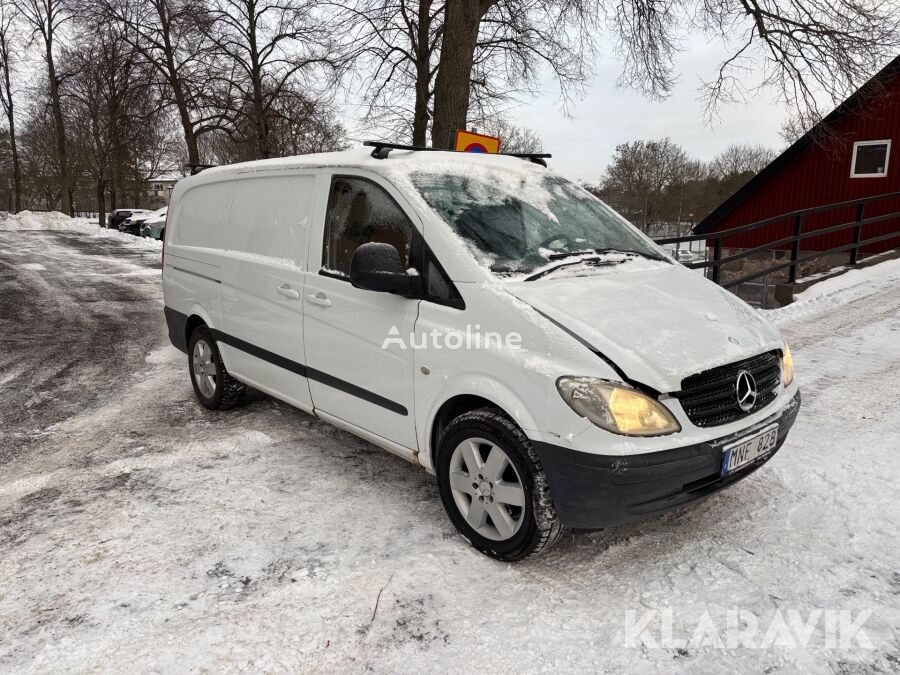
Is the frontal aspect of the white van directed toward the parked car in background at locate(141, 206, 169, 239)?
no

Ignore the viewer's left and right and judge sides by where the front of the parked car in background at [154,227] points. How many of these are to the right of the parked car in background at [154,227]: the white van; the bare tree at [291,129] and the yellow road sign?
0

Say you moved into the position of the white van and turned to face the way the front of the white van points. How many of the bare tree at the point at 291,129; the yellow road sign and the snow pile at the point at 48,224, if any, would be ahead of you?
0

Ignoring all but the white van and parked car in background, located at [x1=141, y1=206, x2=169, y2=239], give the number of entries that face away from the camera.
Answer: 0

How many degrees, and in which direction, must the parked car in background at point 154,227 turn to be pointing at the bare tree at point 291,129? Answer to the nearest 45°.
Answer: approximately 90° to its left

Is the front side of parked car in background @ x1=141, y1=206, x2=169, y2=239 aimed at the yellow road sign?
no

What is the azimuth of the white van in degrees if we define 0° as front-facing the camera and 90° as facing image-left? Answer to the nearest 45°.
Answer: approximately 315°

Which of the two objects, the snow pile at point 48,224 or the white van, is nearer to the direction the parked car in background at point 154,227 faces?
the white van

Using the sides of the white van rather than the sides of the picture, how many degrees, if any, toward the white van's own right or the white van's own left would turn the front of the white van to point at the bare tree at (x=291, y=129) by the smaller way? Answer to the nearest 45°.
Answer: approximately 135° to the white van's own left

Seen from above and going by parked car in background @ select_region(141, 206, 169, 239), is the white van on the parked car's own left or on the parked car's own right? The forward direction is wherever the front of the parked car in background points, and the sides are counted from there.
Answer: on the parked car's own left

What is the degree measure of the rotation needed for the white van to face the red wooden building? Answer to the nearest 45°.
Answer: approximately 90° to its left

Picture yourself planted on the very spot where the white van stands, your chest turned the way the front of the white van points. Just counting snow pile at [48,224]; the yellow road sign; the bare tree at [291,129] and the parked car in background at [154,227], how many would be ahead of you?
0

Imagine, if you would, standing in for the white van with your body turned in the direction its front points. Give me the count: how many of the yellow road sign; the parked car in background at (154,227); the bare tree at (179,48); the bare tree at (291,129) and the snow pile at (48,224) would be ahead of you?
0
